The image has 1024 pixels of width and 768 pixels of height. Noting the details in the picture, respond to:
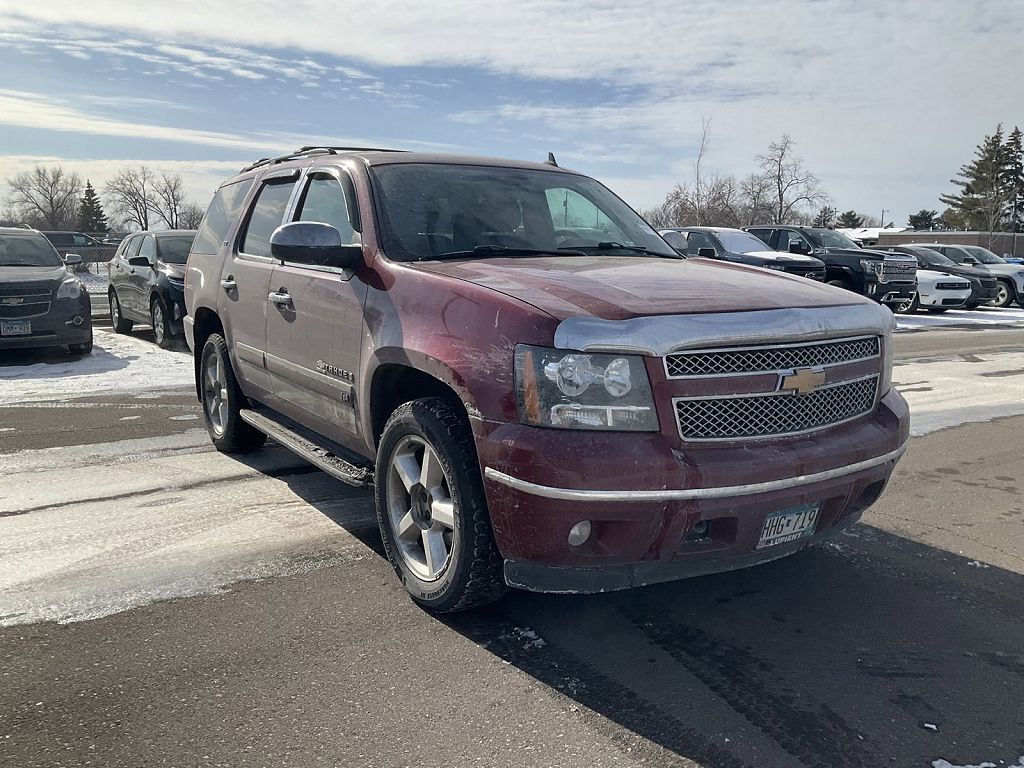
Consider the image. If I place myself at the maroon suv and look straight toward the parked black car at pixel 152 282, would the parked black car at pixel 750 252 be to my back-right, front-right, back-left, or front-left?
front-right

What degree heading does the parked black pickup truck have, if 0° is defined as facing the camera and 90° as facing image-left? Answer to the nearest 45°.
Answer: approximately 315°

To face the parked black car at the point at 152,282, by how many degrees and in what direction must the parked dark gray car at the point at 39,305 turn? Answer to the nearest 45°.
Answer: approximately 135° to its left

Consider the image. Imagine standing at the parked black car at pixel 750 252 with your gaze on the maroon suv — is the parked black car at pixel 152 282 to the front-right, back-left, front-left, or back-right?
front-right

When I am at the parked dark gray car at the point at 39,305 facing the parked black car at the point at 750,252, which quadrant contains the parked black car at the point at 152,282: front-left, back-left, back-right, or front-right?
front-left

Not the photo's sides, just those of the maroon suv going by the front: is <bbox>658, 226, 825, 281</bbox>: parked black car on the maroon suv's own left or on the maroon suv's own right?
on the maroon suv's own left

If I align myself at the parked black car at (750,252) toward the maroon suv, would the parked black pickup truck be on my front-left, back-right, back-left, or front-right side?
back-left

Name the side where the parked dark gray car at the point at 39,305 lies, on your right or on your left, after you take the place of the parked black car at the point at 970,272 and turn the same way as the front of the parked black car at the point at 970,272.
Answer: on your right

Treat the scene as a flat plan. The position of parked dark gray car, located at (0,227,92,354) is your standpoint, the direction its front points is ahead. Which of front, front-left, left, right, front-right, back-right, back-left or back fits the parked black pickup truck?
left

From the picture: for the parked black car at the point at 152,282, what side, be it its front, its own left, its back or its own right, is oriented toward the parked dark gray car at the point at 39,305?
right

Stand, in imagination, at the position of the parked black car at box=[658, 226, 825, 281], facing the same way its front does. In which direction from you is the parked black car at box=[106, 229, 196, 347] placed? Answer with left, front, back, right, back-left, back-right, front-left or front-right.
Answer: right

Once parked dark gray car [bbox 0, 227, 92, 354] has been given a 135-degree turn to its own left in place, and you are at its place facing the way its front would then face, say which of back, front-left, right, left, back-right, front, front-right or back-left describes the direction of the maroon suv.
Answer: back-right

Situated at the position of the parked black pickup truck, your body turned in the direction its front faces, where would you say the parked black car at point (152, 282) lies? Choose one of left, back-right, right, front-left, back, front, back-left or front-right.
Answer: right

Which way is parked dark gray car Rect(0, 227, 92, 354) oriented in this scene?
toward the camera

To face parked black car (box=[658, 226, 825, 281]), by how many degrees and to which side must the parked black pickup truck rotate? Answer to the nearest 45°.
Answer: approximately 90° to its right

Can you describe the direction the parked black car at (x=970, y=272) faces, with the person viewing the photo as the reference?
facing the viewer and to the right of the viewer
